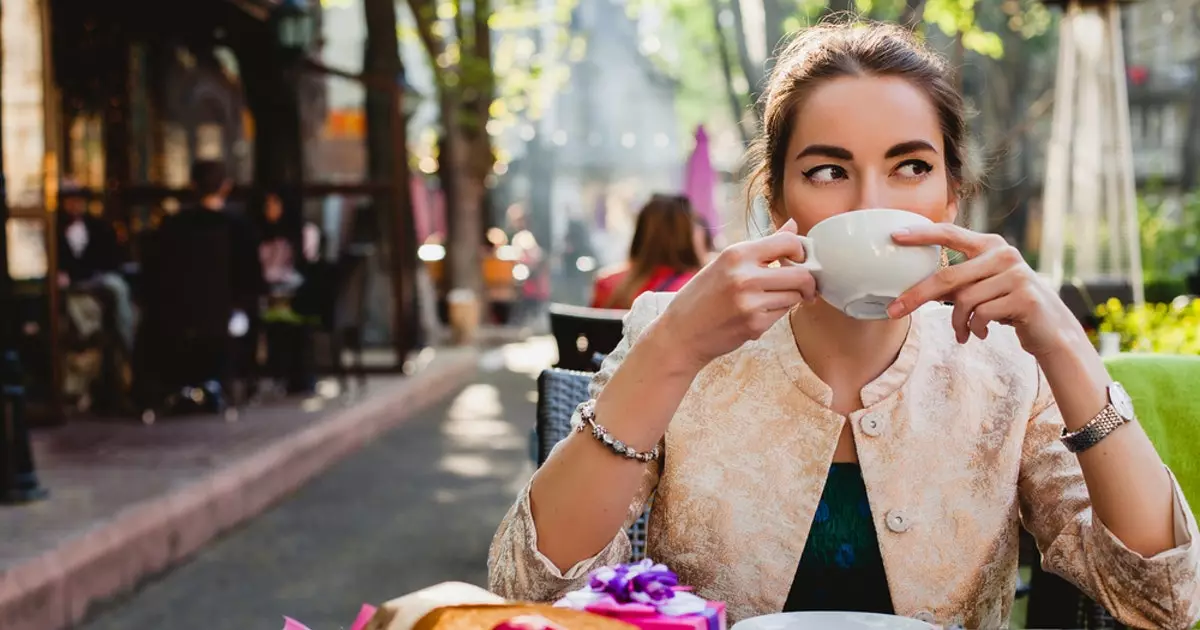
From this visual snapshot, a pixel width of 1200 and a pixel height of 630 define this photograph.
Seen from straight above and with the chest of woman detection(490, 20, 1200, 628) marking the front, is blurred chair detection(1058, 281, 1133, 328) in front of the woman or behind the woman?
behind

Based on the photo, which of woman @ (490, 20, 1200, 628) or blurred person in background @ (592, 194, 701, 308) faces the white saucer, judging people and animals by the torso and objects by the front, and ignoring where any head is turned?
the woman

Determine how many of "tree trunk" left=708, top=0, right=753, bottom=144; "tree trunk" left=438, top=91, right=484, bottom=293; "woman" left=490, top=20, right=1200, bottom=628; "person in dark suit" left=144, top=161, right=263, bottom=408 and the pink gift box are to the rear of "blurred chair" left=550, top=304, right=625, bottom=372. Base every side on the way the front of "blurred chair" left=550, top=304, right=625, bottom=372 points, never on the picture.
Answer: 2

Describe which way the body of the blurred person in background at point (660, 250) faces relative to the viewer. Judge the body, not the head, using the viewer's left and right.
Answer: facing away from the viewer

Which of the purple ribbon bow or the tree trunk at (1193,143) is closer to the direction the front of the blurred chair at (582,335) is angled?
the tree trunk

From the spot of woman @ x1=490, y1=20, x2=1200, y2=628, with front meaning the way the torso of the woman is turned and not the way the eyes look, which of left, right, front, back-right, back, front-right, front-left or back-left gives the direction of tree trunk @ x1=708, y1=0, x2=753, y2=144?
back

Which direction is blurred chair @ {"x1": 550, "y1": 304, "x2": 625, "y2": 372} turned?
away from the camera

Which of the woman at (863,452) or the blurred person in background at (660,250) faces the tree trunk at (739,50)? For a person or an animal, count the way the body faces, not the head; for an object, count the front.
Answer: the blurred person in background

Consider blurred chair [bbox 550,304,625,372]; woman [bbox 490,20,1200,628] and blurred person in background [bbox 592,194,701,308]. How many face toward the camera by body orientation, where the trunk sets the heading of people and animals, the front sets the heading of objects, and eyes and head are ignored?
1

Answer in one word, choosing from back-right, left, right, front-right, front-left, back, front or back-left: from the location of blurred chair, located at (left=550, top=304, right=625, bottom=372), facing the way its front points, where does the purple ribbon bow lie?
back

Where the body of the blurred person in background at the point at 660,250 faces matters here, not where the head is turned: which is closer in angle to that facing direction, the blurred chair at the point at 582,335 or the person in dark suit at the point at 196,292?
the person in dark suit

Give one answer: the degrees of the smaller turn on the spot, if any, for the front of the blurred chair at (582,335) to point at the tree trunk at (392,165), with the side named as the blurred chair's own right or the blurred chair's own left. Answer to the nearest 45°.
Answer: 0° — it already faces it

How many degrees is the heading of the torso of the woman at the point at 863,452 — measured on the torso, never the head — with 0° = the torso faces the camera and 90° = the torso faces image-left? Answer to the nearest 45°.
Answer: approximately 0°

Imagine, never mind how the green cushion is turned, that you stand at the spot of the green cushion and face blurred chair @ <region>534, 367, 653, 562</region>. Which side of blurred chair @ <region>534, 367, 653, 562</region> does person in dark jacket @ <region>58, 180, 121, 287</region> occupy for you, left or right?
right

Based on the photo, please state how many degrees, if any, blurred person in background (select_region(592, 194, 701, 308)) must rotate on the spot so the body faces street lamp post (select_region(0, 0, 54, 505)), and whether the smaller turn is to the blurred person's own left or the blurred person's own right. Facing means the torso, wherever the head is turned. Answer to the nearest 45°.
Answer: approximately 90° to the blurred person's own left
